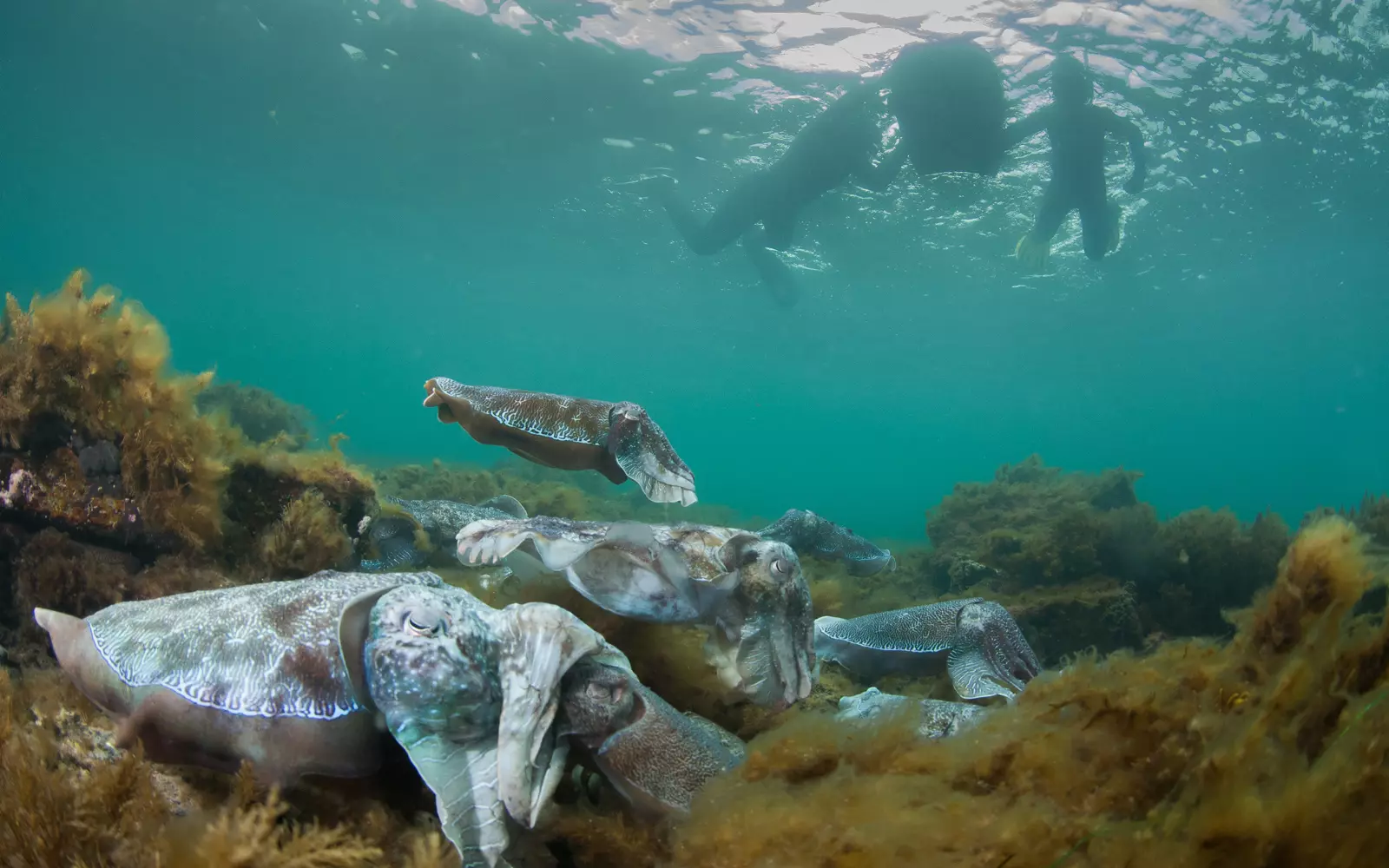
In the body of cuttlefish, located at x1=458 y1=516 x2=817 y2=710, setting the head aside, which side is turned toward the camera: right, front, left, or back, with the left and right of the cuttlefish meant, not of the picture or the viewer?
right

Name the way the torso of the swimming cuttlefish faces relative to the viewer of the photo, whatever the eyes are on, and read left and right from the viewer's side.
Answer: facing to the right of the viewer

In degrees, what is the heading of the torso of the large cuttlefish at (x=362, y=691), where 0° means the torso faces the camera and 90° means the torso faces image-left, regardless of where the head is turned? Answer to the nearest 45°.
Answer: approximately 270°

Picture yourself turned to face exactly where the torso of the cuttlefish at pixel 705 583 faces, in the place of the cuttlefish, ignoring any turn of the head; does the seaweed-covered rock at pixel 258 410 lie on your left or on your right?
on your left

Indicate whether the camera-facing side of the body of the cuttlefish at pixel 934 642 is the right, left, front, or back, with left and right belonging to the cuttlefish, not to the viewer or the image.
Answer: right

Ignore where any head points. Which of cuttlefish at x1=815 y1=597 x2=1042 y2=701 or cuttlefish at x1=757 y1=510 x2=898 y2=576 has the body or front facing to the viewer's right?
cuttlefish at x1=815 y1=597 x2=1042 y2=701
